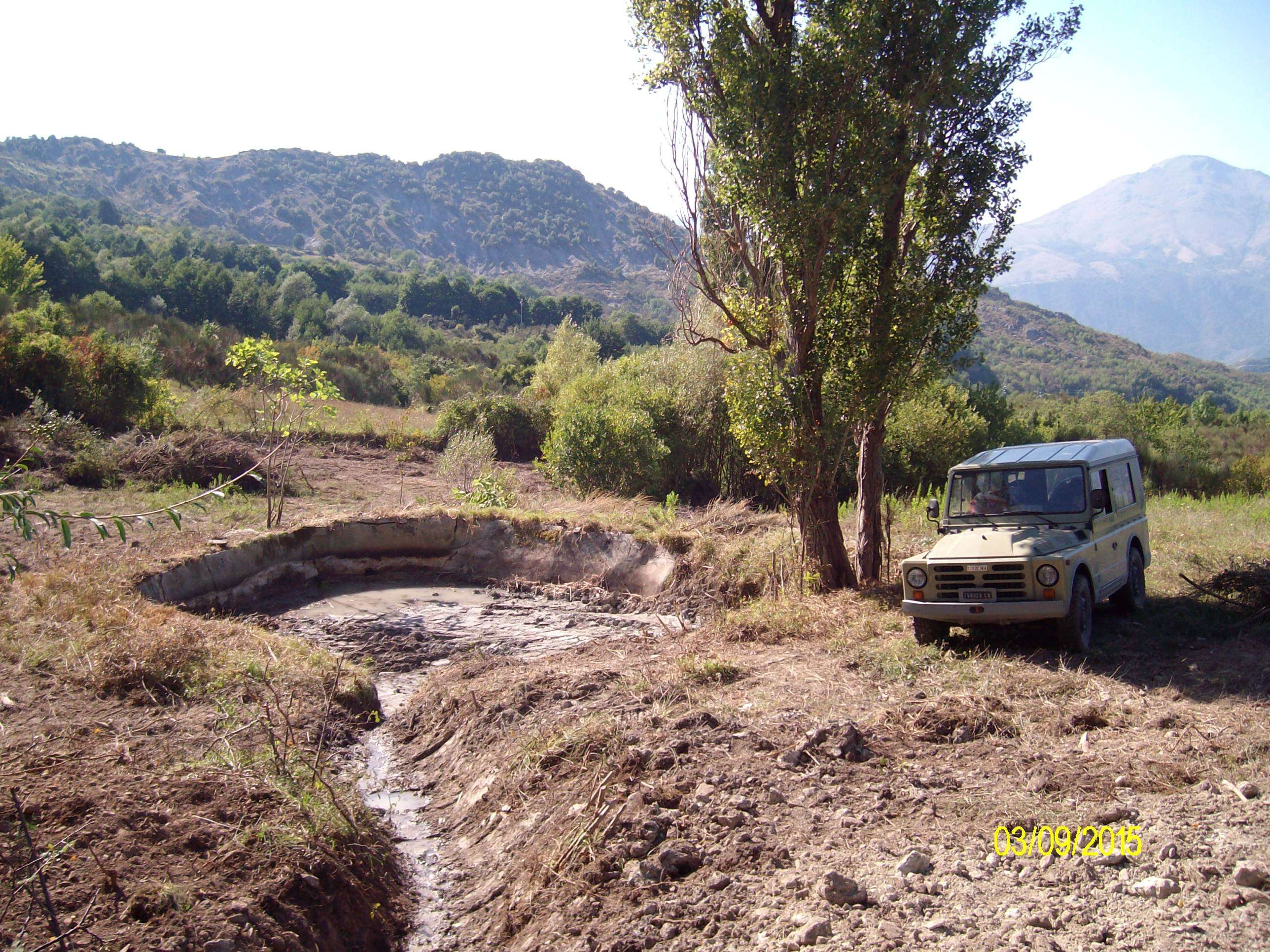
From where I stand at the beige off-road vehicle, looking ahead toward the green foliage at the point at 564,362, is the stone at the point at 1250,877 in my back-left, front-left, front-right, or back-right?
back-left

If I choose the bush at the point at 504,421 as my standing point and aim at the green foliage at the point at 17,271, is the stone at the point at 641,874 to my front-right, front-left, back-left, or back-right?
back-left

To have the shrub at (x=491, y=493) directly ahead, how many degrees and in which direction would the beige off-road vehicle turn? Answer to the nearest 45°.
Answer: approximately 90° to its right

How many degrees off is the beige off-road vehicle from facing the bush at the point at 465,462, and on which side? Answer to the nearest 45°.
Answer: approximately 90° to its right

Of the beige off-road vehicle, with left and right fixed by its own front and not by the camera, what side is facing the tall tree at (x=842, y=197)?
right

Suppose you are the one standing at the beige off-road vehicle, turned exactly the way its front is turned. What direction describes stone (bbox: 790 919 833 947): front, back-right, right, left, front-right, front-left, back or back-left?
front-left

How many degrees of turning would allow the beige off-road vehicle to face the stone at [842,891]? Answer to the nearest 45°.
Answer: approximately 45° to its left

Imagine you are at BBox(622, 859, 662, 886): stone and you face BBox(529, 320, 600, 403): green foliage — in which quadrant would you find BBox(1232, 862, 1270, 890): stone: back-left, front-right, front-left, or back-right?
back-right

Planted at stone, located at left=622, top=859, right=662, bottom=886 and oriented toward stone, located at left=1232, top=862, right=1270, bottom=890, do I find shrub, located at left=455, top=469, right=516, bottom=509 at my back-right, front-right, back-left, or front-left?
back-left

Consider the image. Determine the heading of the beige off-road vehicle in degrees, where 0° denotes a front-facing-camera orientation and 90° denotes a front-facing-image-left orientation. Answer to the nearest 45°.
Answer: approximately 45°

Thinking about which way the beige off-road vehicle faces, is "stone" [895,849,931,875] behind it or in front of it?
in front
